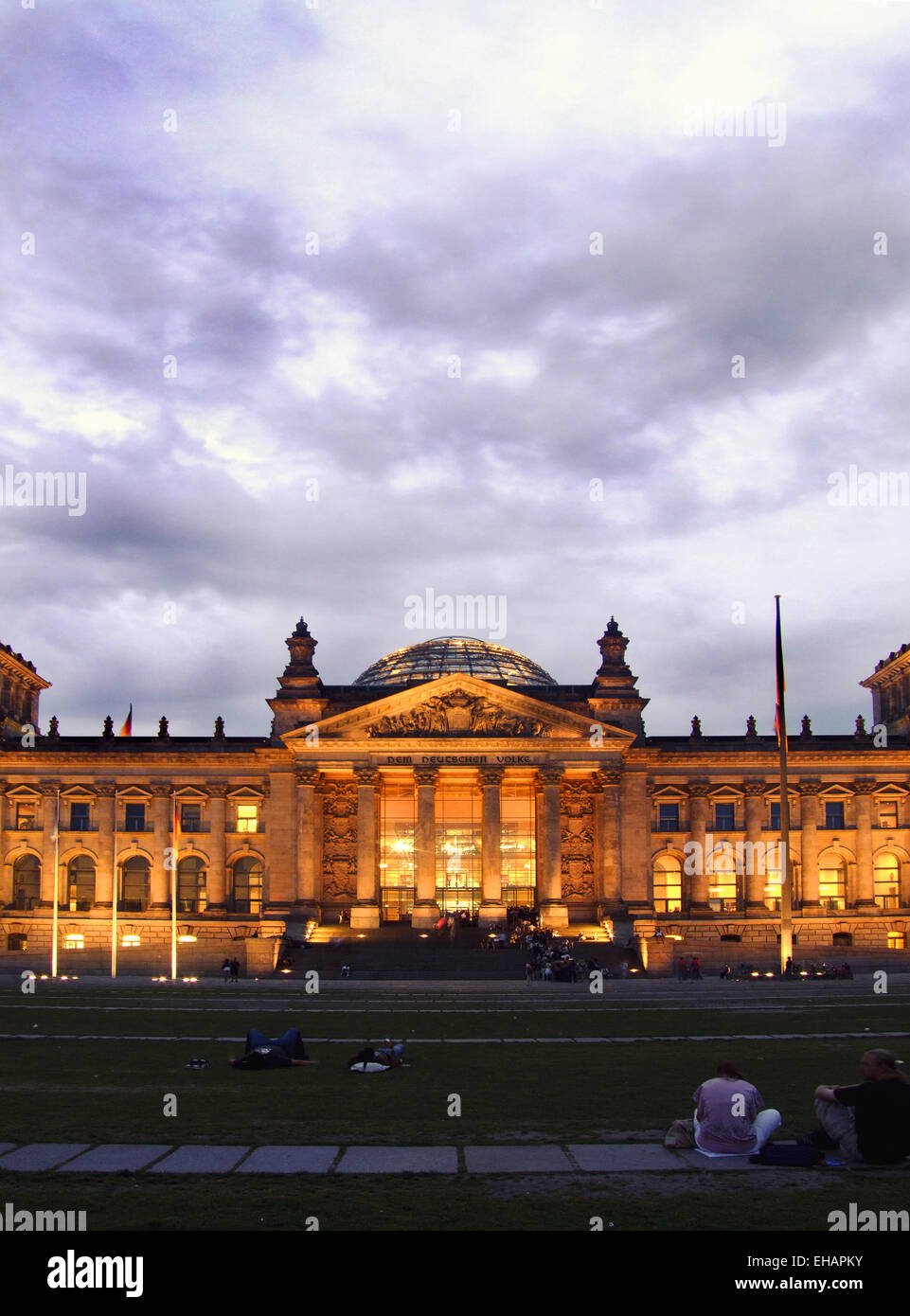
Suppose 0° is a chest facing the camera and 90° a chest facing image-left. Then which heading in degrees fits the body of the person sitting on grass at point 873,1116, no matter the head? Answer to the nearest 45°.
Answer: approximately 135°

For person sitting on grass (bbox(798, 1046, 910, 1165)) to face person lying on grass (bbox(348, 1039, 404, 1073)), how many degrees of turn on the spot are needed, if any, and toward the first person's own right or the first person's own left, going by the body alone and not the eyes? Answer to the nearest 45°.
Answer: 0° — they already face them

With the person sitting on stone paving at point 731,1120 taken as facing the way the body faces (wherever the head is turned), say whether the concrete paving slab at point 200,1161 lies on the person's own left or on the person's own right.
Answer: on the person's own left

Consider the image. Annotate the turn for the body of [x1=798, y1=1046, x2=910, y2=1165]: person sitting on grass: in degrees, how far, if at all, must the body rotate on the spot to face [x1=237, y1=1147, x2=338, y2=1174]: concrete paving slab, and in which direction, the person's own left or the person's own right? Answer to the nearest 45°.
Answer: approximately 45° to the person's own left

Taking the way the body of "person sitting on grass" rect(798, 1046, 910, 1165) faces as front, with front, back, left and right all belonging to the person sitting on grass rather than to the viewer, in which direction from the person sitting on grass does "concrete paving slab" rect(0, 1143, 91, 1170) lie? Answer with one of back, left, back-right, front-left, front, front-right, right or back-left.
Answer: front-left

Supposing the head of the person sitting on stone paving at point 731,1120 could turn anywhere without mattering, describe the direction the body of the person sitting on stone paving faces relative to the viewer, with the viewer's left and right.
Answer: facing away from the viewer

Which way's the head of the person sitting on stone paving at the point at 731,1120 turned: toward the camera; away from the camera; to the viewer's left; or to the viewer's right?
away from the camera

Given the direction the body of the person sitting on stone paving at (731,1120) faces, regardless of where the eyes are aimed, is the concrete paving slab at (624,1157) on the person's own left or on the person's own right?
on the person's own left

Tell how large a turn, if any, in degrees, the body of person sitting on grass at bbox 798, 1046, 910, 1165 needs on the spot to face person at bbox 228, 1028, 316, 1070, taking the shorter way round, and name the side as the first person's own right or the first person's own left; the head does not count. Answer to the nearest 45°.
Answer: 0° — they already face them

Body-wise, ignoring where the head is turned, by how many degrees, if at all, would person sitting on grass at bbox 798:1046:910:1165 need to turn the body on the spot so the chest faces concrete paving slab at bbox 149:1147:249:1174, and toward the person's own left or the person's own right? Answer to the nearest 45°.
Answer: approximately 45° to the person's own left

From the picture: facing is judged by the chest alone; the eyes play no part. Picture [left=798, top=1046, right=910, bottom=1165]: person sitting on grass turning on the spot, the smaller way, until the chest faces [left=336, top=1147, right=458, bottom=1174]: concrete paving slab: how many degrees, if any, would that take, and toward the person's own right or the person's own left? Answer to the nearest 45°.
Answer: approximately 45° to the person's own left

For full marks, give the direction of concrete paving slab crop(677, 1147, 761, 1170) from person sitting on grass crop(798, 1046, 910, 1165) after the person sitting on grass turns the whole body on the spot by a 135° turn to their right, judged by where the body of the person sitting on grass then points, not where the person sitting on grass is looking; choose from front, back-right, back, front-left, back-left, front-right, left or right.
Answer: back

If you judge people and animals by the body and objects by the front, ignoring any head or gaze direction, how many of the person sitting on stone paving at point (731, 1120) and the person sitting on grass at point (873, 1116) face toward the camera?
0
